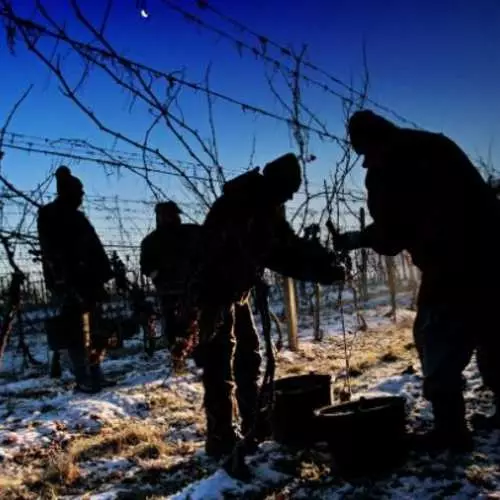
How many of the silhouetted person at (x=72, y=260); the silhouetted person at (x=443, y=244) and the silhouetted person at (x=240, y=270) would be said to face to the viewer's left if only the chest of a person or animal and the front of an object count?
1

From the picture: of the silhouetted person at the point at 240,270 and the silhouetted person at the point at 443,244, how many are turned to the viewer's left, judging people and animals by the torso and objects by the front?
1

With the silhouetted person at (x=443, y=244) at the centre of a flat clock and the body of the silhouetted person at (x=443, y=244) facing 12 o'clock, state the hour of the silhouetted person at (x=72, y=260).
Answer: the silhouetted person at (x=72, y=260) is roughly at 1 o'clock from the silhouetted person at (x=443, y=244).

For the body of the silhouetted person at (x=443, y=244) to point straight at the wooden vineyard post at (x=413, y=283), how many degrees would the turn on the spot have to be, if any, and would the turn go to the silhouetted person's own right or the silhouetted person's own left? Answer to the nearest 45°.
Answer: approximately 90° to the silhouetted person's own right

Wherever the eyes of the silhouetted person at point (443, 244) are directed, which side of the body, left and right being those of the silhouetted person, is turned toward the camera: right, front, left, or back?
left

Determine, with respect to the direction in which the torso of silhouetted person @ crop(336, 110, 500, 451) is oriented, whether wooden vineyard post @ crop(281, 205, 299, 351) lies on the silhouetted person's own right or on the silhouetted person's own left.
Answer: on the silhouetted person's own right

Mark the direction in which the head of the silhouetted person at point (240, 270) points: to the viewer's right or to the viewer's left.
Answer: to the viewer's right

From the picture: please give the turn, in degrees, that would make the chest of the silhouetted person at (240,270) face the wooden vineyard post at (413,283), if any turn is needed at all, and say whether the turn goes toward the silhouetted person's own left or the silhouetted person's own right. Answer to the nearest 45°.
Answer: approximately 90° to the silhouetted person's own left

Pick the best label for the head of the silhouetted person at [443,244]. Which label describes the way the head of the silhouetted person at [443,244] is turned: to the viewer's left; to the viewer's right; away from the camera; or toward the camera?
to the viewer's left

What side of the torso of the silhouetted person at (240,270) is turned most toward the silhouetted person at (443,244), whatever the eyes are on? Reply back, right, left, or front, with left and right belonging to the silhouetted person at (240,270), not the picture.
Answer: front

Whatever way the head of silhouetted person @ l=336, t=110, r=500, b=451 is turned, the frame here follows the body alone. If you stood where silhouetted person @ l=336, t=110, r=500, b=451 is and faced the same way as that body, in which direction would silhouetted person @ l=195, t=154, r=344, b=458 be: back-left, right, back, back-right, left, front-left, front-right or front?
front

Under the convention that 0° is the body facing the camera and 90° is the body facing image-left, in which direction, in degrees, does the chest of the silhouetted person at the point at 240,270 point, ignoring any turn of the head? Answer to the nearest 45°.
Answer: approximately 270°
